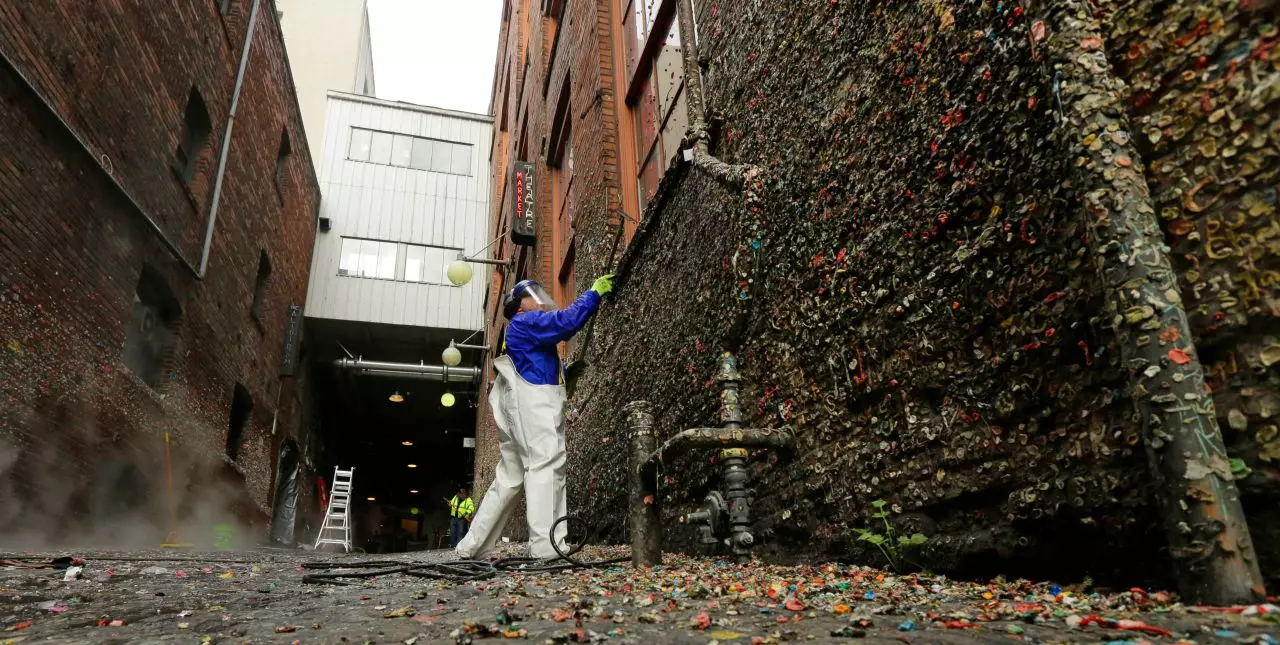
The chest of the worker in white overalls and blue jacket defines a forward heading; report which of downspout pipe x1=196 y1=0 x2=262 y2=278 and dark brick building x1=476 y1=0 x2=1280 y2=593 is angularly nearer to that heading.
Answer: the dark brick building

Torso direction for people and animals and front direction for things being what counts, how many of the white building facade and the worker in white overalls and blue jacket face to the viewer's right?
1

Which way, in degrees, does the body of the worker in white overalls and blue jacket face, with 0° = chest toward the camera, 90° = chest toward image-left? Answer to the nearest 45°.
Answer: approximately 270°

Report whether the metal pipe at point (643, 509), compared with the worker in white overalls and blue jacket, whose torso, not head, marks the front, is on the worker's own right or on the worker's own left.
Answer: on the worker's own right

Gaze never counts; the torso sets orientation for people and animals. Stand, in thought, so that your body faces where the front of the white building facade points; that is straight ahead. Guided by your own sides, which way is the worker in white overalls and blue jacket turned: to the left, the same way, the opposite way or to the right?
to the left

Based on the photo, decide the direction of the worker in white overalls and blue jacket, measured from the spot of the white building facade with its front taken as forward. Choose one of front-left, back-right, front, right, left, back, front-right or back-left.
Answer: front

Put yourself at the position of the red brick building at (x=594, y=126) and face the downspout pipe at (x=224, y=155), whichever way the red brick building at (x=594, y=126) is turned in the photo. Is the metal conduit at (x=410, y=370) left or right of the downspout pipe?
right

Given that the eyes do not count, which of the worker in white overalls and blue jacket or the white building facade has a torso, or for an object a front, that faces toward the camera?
the white building facade

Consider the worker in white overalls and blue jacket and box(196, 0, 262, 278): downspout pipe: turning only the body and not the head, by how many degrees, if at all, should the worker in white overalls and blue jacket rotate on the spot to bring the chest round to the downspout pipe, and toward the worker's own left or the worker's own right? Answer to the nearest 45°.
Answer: approximately 135° to the worker's own left

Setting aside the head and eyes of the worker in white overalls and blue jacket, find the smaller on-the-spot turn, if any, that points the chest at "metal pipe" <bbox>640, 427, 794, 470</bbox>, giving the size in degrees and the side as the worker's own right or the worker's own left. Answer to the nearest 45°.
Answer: approximately 45° to the worker's own right

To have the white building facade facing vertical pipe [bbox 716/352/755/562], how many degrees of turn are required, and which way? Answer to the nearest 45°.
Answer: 0° — it already faces it

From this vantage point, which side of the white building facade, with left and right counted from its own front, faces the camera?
front
